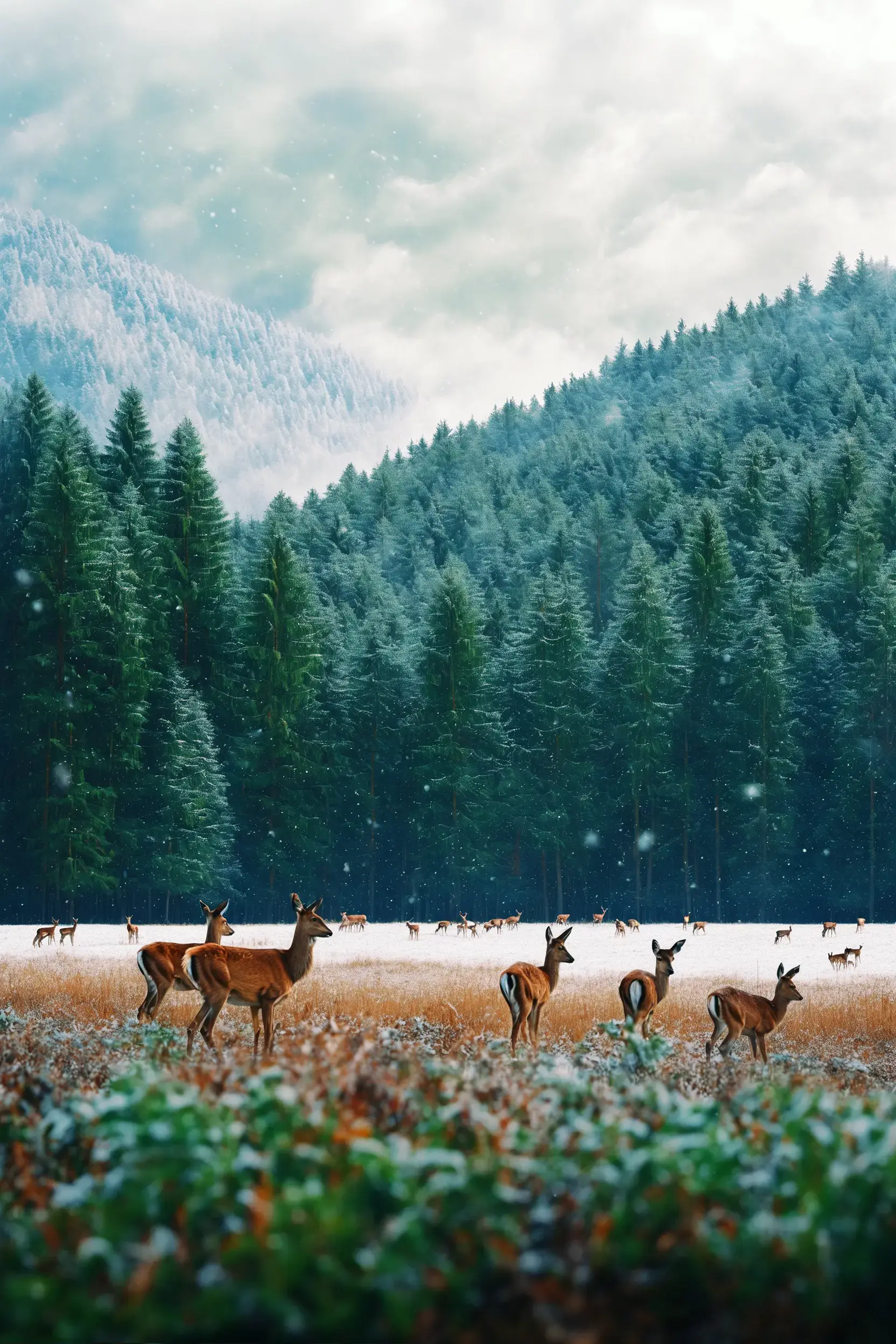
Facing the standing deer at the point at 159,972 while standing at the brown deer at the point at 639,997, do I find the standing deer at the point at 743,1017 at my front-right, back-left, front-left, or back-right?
back-left

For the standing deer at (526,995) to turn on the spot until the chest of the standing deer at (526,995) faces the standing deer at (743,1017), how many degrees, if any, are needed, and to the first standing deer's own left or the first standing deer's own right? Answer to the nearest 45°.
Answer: approximately 45° to the first standing deer's own right

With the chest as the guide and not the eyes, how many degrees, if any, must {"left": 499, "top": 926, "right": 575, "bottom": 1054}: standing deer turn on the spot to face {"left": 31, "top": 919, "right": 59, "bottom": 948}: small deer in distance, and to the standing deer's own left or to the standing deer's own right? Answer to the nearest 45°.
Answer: approximately 90° to the standing deer's own left

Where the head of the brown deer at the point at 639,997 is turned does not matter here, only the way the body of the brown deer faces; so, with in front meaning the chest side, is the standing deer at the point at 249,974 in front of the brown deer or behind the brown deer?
behind

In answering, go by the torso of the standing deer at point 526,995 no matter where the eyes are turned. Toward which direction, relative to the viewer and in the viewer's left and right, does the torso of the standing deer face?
facing away from the viewer and to the right of the viewer

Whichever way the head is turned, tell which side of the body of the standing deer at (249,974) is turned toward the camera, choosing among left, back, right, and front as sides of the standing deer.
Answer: right

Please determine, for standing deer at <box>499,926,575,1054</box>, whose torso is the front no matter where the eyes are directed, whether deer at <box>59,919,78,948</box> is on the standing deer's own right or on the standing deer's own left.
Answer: on the standing deer's own left

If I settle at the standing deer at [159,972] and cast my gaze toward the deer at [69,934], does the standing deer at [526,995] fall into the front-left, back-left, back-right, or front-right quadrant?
back-right

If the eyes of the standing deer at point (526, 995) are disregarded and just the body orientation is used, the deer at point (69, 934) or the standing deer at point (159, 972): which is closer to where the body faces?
the deer

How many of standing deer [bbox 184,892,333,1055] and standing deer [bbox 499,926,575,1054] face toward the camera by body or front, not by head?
0

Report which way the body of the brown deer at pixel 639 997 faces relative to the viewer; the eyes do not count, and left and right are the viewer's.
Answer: facing away from the viewer and to the right of the viewer

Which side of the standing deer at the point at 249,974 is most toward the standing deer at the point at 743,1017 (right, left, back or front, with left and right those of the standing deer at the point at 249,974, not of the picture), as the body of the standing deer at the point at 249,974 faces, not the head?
front

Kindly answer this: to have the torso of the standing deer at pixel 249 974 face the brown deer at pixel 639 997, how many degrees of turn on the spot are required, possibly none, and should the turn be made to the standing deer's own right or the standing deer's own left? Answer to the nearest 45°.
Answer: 0° — it already faces it

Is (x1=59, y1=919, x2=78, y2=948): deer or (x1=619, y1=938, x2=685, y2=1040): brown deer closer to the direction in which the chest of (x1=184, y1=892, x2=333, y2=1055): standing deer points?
the brown deer
